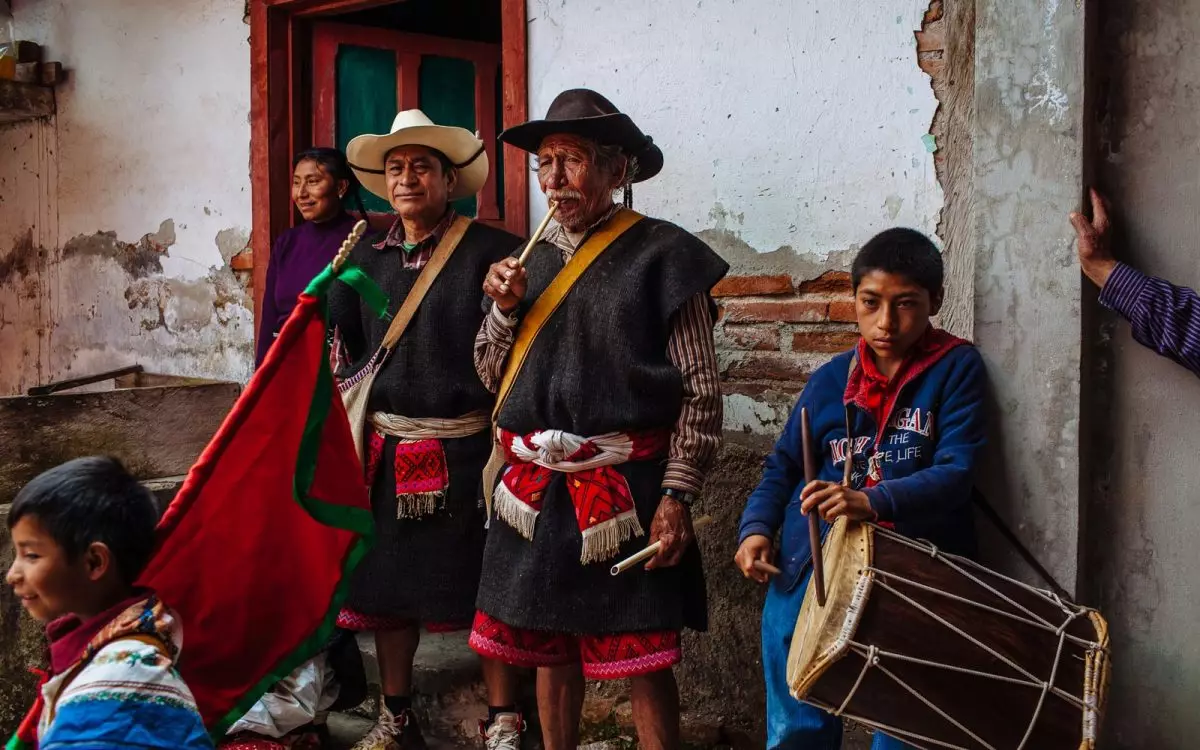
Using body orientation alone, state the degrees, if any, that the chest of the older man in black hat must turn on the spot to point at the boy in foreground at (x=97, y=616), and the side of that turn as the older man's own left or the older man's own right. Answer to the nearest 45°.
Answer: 0° — they already face them

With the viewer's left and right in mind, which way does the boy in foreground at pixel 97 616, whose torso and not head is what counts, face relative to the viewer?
facing to the left of the viewer

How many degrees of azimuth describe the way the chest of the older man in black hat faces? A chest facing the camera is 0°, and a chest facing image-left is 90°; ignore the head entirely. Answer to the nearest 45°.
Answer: approximately 45°

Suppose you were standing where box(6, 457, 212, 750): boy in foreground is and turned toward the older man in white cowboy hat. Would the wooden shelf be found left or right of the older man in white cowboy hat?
left

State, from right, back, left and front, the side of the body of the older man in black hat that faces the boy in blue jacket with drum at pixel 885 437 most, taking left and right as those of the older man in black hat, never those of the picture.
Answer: left

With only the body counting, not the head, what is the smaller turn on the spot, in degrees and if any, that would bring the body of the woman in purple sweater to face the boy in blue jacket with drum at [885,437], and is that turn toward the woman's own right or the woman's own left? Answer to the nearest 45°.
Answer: approximately 90° to the woman's own left

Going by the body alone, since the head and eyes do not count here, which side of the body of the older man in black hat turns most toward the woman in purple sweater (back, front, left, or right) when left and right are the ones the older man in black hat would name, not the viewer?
right

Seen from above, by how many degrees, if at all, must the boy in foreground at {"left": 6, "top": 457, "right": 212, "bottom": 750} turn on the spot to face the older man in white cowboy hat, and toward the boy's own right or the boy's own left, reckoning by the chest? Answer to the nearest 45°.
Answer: approximately 135° to the boy's own right

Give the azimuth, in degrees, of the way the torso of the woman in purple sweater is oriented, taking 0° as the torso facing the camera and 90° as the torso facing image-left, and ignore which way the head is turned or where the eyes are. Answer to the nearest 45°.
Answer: approximately 45°
